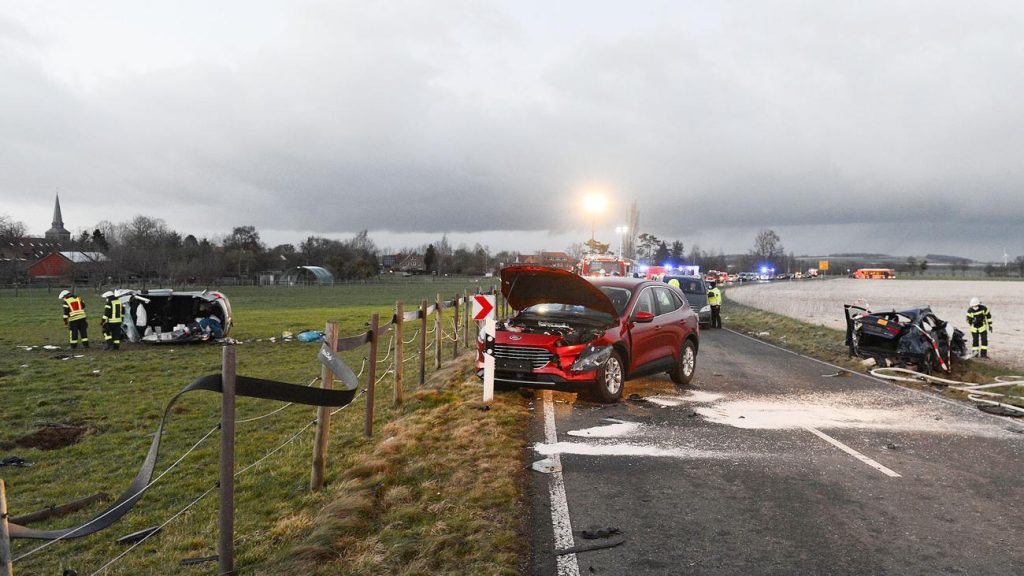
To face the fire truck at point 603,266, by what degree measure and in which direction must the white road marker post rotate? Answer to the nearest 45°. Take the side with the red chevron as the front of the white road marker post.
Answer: approximately 180°

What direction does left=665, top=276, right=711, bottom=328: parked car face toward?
toward the camera

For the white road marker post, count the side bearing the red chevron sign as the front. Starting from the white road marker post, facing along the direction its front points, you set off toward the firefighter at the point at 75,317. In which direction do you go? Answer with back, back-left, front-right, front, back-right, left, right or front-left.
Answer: back-right

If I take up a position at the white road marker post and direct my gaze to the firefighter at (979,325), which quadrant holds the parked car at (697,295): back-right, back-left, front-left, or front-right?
front-left

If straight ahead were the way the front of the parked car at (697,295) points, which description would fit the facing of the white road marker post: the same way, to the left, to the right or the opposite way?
the same way

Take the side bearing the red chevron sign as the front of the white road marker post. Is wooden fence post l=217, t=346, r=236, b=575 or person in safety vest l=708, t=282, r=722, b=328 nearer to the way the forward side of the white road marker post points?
the wooden fence post

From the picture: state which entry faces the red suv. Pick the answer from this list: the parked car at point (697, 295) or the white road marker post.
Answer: the parked car

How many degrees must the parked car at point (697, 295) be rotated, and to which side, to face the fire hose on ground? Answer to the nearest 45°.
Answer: approximately 45° to its left

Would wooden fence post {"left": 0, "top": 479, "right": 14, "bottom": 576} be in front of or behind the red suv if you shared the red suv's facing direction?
in front

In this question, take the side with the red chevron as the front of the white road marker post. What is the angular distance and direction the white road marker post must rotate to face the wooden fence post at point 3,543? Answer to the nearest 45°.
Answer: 0° — it already faces it

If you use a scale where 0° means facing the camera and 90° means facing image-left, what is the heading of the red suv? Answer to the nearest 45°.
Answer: approximately 45°

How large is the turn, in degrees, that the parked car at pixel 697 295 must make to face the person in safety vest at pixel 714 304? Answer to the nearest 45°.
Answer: approximately 45° to its left

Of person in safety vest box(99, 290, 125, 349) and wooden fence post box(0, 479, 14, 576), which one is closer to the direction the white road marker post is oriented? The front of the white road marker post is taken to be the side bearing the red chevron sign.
the wooden fence post

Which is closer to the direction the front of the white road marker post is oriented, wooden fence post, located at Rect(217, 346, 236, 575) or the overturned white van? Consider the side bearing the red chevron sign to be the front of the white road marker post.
the wooden fence post

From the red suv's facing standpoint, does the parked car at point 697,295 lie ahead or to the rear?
to the rear

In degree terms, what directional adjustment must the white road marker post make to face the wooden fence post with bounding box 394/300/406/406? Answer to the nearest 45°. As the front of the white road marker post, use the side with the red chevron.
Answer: approximately 90° to its right

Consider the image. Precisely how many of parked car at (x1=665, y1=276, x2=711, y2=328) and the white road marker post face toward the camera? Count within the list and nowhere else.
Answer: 2

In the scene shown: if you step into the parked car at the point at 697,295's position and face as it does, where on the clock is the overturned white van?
The overturned white van is roughly at 2 o'clock from the parked car.
